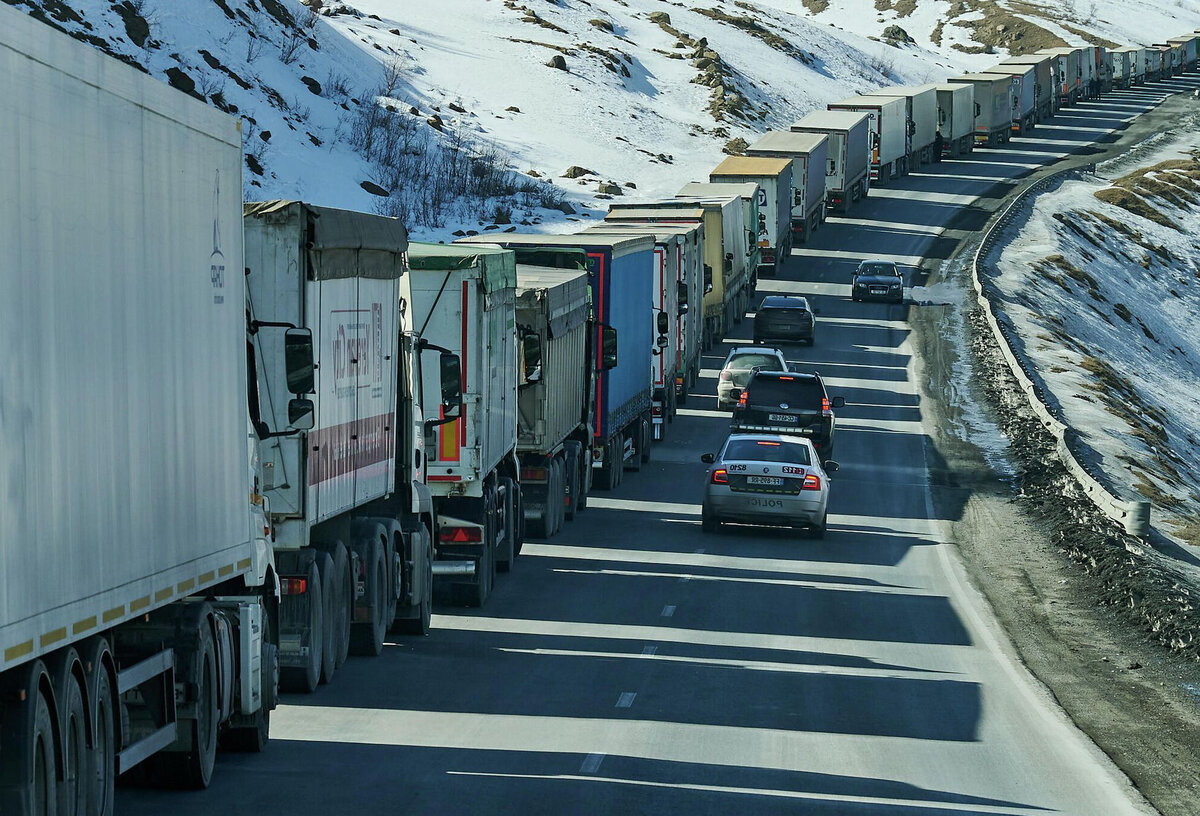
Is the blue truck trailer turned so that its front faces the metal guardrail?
no

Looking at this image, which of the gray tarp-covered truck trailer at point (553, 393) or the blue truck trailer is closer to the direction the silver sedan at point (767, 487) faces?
the blue truck trailer

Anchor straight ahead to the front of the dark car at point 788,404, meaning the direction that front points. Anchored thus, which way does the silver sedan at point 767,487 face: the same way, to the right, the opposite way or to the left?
the same way

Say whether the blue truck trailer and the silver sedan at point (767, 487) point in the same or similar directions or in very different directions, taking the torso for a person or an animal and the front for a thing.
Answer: same or similar directions

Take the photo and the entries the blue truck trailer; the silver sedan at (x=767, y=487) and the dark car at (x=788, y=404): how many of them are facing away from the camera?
3

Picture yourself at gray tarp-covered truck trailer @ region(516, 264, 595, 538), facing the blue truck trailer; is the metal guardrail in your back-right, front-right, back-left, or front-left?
front-right

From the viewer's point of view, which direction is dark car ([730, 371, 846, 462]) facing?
away from the camera

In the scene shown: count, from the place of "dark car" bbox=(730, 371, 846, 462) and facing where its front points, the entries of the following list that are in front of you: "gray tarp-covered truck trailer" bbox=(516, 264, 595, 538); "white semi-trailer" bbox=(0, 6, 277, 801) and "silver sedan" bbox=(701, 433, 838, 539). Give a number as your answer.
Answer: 0

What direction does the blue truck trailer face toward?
away from the camera

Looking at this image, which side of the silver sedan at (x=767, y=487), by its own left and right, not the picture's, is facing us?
back

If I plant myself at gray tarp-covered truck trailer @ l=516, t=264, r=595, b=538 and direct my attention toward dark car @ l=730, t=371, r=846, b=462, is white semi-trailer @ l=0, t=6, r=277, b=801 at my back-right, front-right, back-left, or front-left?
back-right

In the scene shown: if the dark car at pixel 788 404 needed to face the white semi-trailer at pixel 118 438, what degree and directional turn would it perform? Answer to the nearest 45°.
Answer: approximately 180°

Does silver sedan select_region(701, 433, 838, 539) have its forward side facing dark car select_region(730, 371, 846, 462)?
yes

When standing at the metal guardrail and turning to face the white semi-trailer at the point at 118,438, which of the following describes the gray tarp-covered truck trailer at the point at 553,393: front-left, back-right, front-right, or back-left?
front-right
